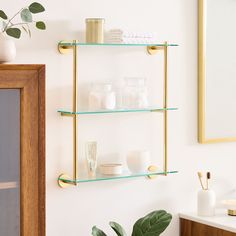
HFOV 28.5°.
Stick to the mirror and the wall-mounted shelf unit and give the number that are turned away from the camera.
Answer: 0

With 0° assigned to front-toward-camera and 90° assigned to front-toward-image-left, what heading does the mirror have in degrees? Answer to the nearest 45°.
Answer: approximately 315°

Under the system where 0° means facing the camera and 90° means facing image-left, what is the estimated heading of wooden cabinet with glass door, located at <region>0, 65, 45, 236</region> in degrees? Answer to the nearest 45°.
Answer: approximately 0°

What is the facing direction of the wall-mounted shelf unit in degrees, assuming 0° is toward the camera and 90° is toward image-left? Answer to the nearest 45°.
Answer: approximately 315°

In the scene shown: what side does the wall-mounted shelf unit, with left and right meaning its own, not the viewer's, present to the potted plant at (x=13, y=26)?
right

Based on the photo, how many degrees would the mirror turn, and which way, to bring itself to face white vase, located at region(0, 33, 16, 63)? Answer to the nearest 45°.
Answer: approximately 90° to its right

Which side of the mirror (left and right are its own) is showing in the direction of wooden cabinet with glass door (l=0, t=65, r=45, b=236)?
right
